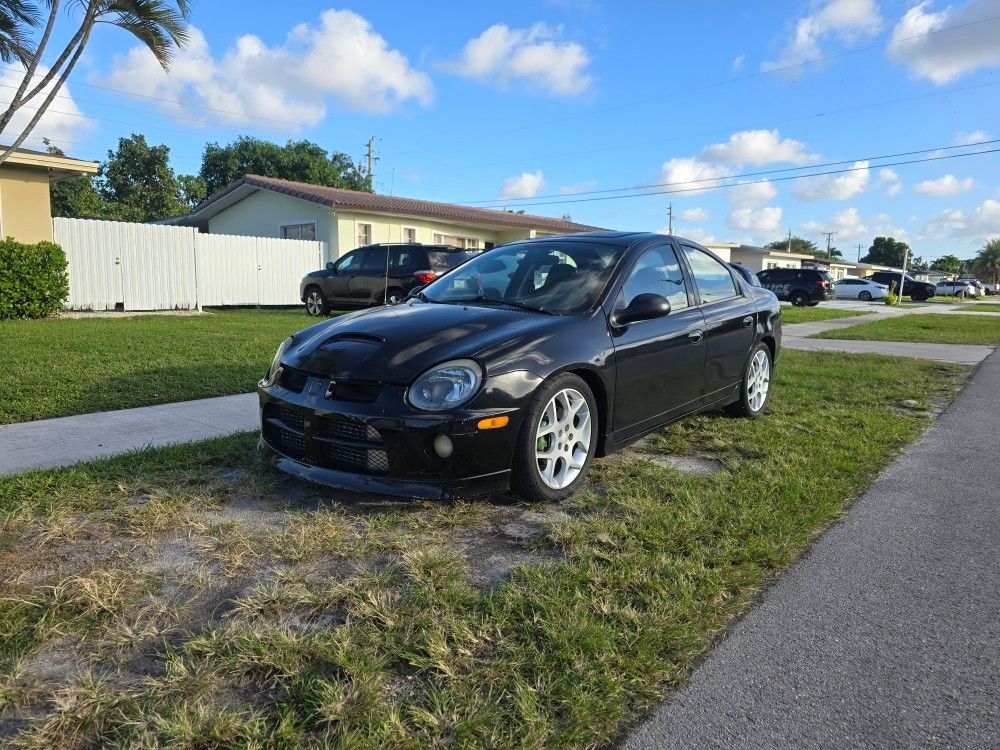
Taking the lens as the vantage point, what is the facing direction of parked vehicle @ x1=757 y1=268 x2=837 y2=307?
facing away from the viewer and to the left of the viewer

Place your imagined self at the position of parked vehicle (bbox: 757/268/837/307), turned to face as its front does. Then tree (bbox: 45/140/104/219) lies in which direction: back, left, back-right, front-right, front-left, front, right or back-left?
front-left

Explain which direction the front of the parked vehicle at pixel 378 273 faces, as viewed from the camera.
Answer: facing away from the viewer and to the left of the viewer

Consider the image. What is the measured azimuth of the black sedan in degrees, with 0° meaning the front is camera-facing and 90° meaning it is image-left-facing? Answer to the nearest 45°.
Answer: approximately 45°

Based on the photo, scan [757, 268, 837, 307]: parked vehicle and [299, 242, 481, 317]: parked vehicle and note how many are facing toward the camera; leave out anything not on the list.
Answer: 0

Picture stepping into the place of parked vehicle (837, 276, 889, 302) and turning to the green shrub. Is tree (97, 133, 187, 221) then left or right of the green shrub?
right

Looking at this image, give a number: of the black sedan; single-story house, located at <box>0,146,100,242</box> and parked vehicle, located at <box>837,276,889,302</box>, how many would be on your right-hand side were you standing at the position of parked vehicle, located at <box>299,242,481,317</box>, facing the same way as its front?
1

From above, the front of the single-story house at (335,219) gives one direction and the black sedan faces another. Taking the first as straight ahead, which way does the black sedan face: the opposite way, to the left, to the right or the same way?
to the right

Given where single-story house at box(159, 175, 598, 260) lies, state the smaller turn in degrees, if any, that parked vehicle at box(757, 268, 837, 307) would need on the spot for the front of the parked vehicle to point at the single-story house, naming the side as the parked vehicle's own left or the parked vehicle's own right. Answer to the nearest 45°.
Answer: approximately 90° to the parked vehicle's own left

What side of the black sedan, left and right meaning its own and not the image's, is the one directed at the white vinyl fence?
right

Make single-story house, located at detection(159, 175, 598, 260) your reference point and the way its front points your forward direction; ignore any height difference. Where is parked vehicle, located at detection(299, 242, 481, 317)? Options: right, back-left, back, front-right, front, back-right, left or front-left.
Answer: front-right

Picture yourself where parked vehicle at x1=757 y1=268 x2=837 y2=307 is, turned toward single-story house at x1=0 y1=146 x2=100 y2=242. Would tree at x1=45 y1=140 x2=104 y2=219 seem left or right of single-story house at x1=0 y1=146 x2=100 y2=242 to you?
right

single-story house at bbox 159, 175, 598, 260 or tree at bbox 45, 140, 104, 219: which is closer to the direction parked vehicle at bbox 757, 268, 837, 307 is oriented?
the tree

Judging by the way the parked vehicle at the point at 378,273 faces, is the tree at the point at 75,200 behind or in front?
in front
